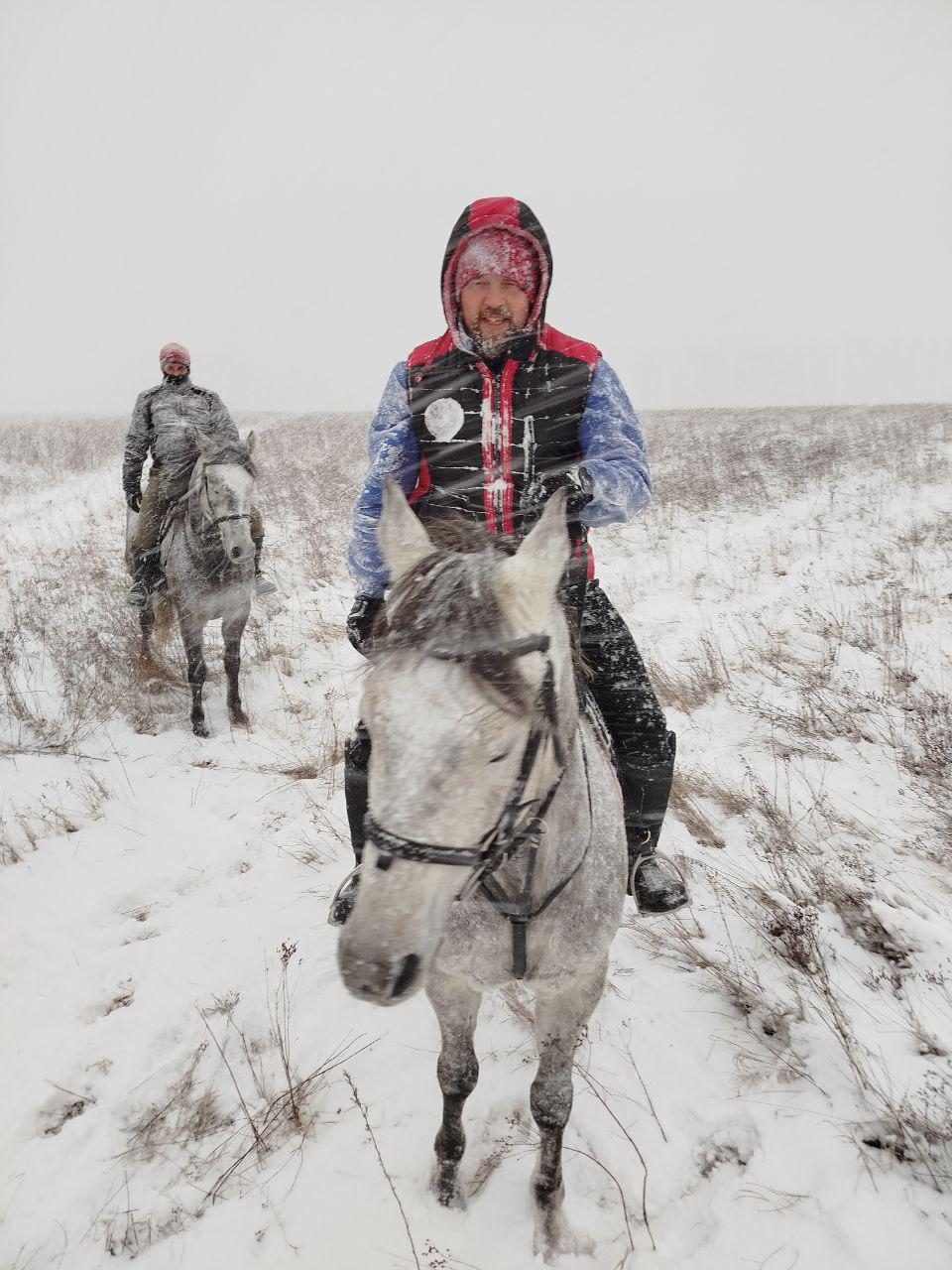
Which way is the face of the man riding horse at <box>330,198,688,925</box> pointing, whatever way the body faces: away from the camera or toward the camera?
toward the camera

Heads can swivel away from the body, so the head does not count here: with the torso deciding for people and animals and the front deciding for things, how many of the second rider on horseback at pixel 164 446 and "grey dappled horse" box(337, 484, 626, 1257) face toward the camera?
2

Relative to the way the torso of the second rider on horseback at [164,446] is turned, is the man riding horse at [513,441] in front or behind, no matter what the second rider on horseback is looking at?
in front

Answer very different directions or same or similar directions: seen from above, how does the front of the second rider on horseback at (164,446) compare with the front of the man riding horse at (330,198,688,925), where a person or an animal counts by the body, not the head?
same or similar directions

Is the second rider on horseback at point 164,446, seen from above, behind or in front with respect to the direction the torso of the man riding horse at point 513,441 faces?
behind

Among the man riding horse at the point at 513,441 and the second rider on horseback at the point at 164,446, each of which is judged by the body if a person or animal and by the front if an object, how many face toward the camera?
2

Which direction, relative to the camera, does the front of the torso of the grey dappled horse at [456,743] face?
toward the camera

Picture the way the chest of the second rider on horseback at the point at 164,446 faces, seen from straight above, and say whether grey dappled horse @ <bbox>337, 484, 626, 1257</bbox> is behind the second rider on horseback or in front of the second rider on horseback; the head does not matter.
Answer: in front

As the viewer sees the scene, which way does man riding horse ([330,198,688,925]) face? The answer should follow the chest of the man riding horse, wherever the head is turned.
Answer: toward the camera
